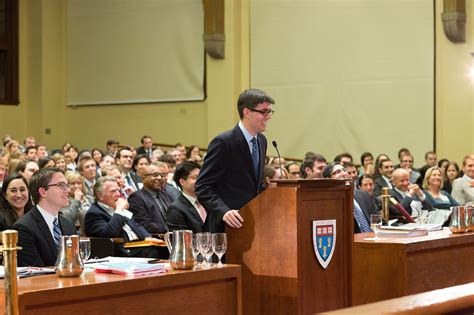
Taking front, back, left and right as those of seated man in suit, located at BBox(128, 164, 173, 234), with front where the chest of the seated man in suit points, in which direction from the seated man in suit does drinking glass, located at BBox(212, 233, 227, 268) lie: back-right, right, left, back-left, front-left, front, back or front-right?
front-right

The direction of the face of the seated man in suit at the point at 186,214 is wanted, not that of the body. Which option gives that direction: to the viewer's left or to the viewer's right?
to the viewer's right

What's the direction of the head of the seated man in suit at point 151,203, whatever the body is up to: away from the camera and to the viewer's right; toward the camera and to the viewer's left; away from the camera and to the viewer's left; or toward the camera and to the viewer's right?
toward the camera and to the viewer's right

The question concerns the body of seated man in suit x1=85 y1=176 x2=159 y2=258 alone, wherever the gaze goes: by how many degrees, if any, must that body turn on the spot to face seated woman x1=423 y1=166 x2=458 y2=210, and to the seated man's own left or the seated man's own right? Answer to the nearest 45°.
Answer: approximately 90° to the seated man's own left

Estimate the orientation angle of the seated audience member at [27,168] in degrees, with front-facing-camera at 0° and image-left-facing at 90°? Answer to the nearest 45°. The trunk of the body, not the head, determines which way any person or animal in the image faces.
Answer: approximately 315°

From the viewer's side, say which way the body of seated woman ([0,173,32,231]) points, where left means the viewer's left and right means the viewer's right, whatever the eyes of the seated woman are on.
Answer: facing the viewer and to the right of the viewer
